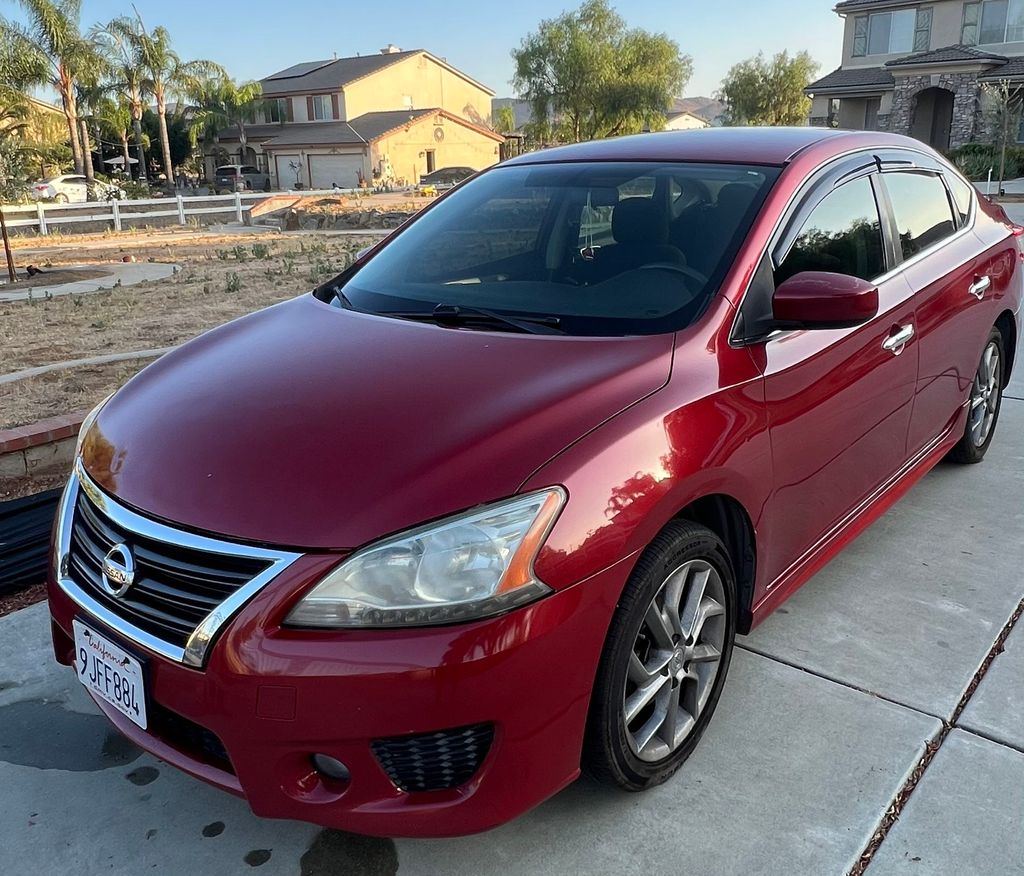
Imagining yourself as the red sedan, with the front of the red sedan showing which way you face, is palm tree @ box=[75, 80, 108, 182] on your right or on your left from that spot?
on your right

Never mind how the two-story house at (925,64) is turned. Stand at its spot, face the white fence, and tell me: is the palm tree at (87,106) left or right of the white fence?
right

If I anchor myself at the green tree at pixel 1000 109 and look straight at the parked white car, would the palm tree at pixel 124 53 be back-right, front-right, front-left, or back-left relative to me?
front-right

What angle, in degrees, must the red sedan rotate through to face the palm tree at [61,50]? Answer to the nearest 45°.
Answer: approximately 90° to its right

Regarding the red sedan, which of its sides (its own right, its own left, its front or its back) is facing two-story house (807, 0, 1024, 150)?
back

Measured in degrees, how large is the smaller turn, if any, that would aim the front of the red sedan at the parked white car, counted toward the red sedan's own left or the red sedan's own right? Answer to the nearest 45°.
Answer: approximately 90° to the red sedan's own right

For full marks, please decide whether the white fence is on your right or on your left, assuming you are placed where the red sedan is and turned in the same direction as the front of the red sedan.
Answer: on your right

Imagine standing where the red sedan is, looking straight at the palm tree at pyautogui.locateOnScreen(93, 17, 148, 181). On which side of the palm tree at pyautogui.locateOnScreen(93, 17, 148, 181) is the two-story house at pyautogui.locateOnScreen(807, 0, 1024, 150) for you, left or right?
right

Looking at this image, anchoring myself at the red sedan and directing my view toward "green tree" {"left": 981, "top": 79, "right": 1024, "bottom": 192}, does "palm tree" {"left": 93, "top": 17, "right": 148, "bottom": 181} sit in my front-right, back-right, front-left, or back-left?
front-left

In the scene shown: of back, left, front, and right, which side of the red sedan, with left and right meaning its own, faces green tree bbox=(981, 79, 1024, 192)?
back
